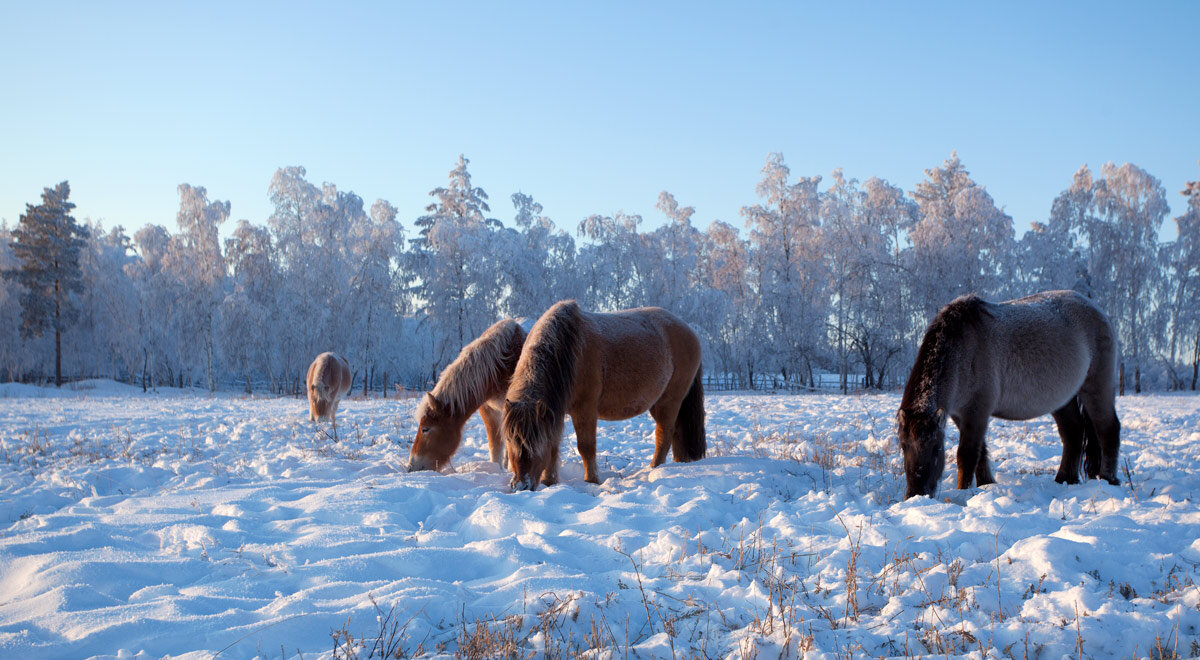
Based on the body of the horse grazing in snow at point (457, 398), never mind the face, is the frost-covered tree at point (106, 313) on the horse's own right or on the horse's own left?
on the horse's own right

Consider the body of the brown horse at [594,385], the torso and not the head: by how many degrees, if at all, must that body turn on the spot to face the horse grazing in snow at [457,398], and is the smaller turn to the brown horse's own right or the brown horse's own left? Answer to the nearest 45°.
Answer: approximately 45° to the brown horse's own right

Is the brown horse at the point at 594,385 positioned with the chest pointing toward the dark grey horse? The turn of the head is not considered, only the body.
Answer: no

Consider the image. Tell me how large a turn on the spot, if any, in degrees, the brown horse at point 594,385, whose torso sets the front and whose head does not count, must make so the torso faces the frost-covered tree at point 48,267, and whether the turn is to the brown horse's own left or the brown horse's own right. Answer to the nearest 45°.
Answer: approximately 90° to the brown horse's own right

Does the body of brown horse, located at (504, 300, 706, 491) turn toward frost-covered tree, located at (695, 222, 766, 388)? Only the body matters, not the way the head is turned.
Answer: no

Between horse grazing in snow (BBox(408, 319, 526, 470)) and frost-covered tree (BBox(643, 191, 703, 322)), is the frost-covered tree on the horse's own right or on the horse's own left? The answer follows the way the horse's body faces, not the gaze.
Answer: on the horse's own right

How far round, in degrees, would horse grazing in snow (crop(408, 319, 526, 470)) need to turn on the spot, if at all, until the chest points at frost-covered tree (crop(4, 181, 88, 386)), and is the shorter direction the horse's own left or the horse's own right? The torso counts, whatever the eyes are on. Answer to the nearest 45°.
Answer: approximately 45° to the horse's own right

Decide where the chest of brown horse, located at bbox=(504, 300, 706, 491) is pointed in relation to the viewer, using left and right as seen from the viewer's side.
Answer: facing the viewer and to the left of the viewer

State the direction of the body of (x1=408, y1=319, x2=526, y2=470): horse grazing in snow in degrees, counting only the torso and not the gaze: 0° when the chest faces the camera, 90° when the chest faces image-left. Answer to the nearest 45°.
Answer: approximately 90°

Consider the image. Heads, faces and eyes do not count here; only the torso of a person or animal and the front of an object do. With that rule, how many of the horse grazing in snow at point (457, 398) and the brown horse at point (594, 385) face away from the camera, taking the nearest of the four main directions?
0

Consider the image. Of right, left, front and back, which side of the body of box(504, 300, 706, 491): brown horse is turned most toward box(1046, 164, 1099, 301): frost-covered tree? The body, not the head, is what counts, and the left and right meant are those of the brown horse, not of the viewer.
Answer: back

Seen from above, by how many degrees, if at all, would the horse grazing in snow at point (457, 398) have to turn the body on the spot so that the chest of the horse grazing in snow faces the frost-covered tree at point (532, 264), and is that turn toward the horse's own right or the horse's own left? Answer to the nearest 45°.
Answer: approximately 90° to the horse's own right

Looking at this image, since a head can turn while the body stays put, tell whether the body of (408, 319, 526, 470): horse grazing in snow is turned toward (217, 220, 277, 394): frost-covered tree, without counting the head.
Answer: no

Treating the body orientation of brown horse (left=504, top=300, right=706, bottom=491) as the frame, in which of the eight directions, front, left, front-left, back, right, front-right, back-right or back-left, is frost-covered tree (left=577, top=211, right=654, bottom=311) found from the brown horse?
back-right
